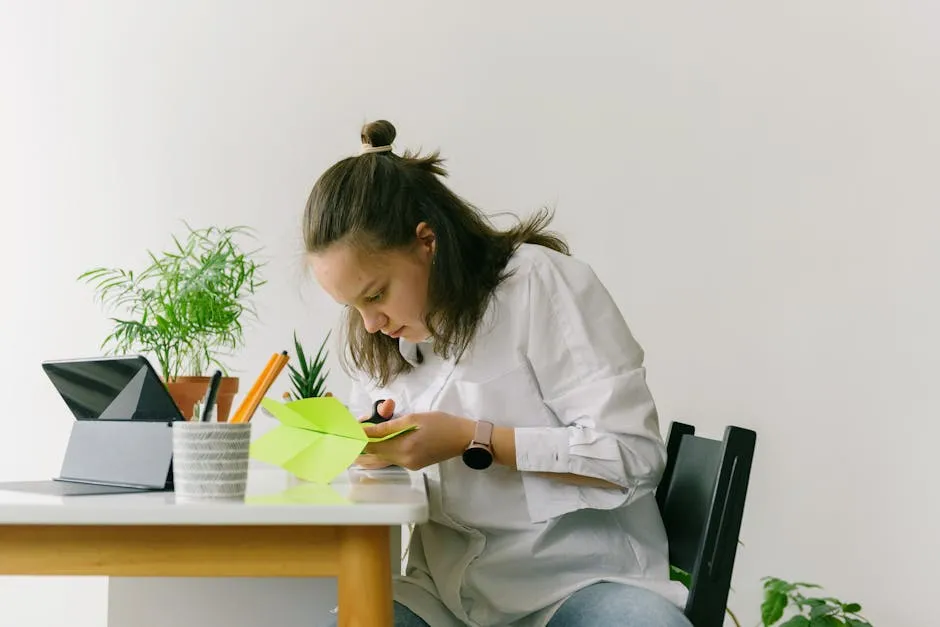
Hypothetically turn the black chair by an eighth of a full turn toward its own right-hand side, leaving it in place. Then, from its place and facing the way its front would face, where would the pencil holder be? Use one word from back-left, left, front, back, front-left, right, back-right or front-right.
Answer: front-left

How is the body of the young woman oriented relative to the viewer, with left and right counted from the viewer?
facing the viewer and to the left of the viewer

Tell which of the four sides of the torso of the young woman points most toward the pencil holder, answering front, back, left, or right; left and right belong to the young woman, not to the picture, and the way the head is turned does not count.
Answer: front

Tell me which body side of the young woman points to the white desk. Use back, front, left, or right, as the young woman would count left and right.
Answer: front

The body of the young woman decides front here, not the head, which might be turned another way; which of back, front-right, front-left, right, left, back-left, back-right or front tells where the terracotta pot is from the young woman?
front-right

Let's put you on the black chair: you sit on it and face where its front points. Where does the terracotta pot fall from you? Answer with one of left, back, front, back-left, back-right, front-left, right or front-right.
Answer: front-right

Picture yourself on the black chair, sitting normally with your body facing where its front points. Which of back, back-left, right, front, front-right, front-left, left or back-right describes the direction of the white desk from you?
front

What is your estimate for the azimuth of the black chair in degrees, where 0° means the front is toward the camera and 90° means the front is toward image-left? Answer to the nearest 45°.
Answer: approximately 45°
